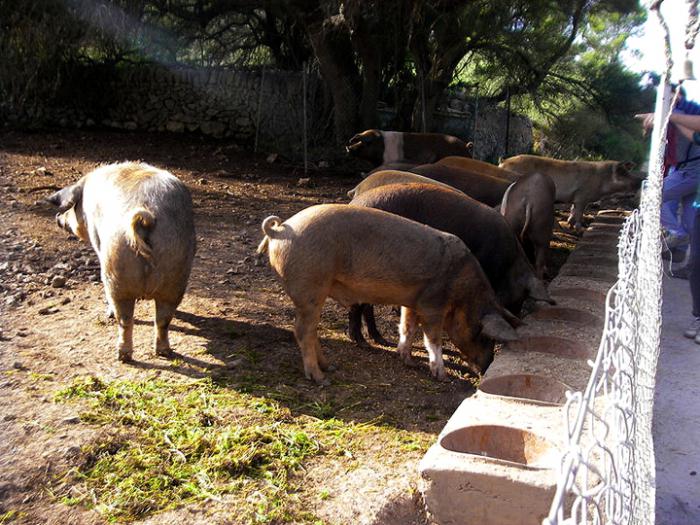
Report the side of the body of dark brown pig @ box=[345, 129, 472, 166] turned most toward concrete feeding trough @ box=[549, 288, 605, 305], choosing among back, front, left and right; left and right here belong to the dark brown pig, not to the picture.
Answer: left

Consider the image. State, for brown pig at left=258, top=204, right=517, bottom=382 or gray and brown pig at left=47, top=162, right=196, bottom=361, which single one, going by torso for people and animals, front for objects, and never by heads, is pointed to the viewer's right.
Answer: brown pig at left=258, top=204, right=517, bottom=382

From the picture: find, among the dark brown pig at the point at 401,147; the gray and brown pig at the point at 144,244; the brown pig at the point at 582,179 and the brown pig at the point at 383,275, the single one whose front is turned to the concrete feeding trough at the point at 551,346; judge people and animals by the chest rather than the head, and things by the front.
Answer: the brown pig at the point at 383,275

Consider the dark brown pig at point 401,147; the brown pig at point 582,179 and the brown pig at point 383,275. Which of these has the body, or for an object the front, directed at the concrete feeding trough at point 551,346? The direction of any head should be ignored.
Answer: the brown pig at point 383,275

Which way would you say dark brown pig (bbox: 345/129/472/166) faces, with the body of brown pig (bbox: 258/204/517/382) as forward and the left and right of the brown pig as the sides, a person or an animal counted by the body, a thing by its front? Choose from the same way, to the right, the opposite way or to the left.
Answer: the opposite way

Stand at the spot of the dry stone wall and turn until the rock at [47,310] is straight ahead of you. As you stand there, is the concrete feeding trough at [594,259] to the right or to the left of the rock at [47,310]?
left

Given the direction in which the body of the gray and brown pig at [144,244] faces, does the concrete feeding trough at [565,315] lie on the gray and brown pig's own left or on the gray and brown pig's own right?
on the gray and brown pig's own right

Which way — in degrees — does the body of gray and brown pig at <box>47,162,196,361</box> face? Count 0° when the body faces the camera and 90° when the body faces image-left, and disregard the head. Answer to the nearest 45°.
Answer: approximately 180°

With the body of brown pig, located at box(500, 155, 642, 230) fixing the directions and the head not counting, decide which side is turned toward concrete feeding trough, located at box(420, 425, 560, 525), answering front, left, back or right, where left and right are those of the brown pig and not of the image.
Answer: right

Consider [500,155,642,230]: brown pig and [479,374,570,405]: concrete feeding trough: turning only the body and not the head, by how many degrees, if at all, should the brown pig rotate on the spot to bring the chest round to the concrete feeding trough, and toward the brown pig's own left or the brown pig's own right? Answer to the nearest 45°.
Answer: approximately 90° to the brown pig's own right

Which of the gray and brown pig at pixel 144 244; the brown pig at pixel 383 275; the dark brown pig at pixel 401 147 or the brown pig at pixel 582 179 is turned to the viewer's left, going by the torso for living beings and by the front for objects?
the dark brown pig

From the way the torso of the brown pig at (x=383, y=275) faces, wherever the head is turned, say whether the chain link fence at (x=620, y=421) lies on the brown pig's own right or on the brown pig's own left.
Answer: on the brown pig's own right

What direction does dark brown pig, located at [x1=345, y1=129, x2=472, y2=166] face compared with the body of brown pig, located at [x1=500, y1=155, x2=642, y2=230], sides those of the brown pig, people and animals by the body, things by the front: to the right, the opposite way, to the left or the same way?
the opposite way

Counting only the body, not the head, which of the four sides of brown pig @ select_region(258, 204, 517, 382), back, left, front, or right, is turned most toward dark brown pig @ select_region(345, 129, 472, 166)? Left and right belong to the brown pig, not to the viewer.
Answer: left

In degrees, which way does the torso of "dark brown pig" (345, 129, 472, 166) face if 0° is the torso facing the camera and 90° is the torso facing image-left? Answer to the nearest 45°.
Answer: approximately 90°

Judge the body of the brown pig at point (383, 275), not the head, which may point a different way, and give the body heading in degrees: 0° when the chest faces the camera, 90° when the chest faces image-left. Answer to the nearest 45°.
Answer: approximately 270°
